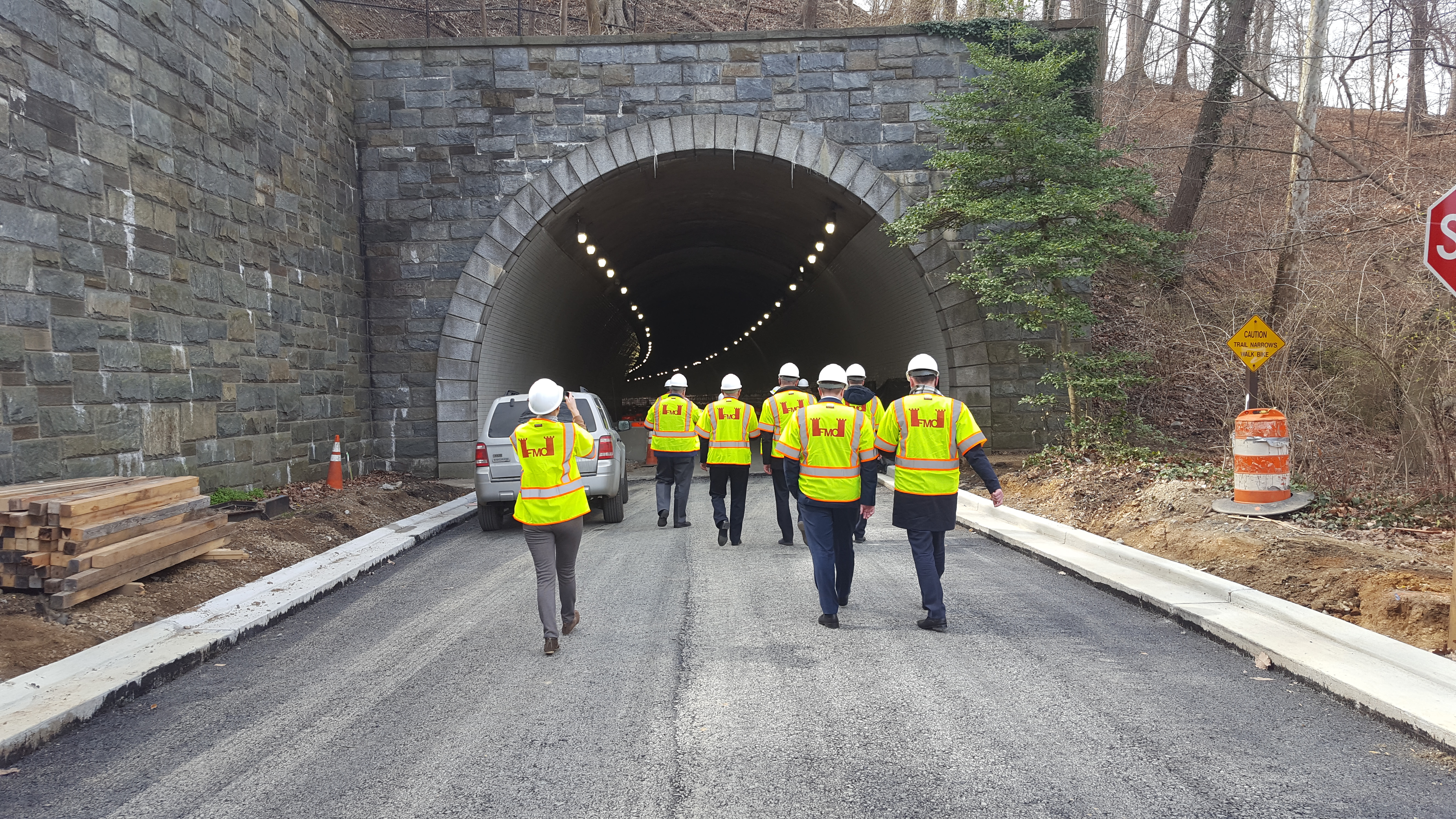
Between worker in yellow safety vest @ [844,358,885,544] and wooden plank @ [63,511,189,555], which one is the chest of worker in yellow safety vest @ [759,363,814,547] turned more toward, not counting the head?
the worker in yellow safety vest

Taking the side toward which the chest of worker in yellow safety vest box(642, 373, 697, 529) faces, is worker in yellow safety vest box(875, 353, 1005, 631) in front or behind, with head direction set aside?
behind

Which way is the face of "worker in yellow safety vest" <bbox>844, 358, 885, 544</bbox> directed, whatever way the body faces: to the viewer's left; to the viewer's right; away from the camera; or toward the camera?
away from the camera

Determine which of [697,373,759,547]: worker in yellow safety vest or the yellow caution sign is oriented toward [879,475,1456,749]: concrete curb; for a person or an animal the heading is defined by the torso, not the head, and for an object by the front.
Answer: the yellow caution sign

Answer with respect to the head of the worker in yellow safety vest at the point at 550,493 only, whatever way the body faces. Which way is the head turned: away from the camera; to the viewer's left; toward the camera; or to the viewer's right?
away from the camera

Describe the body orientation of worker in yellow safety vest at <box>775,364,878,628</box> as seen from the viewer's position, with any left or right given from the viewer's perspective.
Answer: facing away from the viewer

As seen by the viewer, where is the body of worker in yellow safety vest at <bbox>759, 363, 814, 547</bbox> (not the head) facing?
away from the camera

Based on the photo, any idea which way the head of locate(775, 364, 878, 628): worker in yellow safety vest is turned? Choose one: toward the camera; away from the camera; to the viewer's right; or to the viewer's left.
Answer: away from the camera

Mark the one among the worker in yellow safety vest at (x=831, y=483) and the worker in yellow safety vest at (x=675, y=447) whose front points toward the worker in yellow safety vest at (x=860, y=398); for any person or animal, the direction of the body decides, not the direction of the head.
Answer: the worker in yellow safety vest at (x=831, y=483)

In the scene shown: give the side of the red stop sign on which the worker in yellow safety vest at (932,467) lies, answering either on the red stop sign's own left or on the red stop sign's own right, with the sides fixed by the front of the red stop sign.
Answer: on the red stop sign's own right

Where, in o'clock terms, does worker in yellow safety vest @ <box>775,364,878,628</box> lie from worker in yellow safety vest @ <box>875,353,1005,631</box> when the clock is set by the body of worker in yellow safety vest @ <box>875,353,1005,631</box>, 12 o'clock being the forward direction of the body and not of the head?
worker in yellow safety vest @ <box>775,364,878,628</box> is roughly at 9 o'clock from worker in yellow safety vest @ <box>875,353,1005,631</box>.

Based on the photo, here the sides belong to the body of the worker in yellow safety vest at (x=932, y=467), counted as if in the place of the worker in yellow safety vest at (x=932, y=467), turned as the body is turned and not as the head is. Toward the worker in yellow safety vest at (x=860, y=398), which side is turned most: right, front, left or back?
front

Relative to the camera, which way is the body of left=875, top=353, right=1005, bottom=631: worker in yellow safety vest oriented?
away from the camera

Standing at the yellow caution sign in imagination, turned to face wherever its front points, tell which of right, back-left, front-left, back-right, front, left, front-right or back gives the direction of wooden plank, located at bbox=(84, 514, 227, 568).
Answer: front-right

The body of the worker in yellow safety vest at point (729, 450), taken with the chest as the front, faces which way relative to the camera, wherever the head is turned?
away from the camera

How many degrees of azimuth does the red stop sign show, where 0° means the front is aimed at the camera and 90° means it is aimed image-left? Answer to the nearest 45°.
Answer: approximately 0°

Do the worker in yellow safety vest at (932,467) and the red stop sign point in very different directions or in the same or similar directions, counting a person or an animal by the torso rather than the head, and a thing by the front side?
very different directions

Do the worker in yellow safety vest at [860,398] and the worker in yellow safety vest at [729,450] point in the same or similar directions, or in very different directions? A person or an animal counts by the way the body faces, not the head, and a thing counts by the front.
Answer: same or similar directions

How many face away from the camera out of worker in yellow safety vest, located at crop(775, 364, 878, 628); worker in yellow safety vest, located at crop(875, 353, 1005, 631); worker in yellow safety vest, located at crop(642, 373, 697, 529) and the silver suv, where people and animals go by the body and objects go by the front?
4

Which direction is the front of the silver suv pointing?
away from the camera

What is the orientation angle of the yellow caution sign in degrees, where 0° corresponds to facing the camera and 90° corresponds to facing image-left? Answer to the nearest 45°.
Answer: approximately 0°

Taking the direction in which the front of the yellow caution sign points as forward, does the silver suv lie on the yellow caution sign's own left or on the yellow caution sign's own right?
on the yellow caution sign's own right

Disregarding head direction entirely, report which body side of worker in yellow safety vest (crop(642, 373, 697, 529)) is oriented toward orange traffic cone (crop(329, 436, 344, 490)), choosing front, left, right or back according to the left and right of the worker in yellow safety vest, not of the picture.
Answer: left

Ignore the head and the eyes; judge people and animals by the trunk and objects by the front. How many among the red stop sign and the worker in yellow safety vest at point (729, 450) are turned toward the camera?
1
